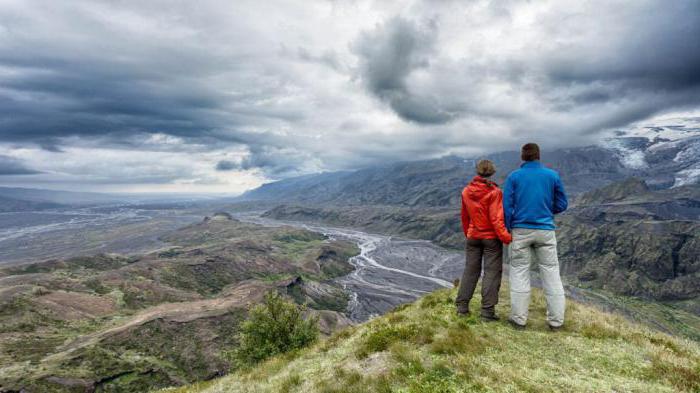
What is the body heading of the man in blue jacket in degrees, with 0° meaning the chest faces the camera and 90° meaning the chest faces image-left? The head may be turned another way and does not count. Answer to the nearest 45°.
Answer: approximately 180°

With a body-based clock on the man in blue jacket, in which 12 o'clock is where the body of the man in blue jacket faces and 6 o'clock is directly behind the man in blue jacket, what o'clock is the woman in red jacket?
The woman in red jacket is roughly at 9 o'clock from the man in blue jacket.

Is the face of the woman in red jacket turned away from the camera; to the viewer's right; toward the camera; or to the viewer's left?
away from the camera

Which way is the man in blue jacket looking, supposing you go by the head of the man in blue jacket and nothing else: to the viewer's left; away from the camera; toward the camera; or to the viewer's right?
away from the camera
